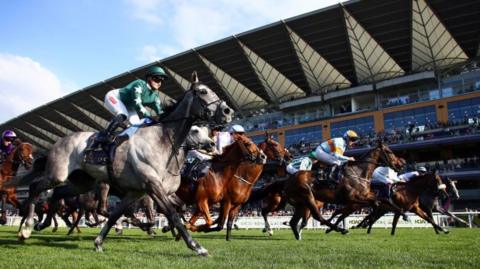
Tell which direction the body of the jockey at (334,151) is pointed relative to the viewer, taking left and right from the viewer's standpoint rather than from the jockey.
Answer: facing to the right of the viewer

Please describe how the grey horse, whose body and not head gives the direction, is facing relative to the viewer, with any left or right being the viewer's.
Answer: facing to the right of the viewer

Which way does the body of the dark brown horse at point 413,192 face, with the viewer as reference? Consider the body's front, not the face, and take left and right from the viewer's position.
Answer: facing to the right of the viewer

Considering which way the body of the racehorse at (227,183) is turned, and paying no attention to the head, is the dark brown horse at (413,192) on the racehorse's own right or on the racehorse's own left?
on the racehorse's own left

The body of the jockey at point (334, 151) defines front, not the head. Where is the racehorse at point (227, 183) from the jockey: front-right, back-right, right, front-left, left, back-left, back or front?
back-right

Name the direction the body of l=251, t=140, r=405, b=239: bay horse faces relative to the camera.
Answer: to the viewer's right

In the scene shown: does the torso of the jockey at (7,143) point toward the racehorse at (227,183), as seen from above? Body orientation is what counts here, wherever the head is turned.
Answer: yes

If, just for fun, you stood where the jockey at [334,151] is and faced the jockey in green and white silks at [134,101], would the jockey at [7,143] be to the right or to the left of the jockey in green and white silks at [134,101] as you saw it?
right

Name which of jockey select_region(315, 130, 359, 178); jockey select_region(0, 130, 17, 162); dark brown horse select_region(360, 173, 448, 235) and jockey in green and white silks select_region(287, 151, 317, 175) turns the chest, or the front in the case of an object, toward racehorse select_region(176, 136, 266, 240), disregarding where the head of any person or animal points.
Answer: jockey select_region(0, 130, 17, 162)

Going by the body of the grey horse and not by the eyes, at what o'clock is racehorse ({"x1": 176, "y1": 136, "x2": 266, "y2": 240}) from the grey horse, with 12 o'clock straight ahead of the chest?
The racehorse is roughly at 10 o'clock from the grey horse.
